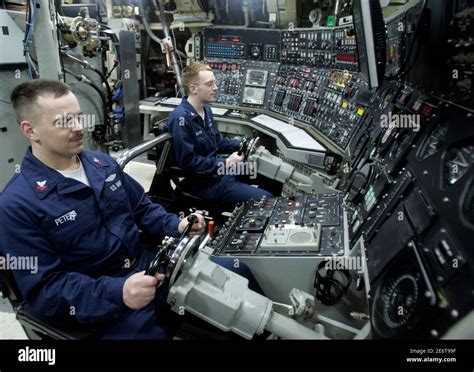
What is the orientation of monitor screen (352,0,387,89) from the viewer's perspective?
to the viewer's left

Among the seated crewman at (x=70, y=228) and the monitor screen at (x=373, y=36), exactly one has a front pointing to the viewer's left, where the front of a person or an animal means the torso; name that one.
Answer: the monitor screen

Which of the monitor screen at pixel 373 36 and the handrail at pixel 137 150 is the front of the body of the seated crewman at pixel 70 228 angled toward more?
the monitor screen

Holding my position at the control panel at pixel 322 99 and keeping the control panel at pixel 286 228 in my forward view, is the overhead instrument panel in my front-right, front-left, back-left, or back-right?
back-right

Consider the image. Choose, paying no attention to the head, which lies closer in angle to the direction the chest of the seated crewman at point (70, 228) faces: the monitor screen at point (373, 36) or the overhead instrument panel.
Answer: the monitor screen

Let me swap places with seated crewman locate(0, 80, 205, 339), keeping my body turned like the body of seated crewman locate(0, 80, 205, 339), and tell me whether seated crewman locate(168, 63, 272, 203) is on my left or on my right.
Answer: on my left
